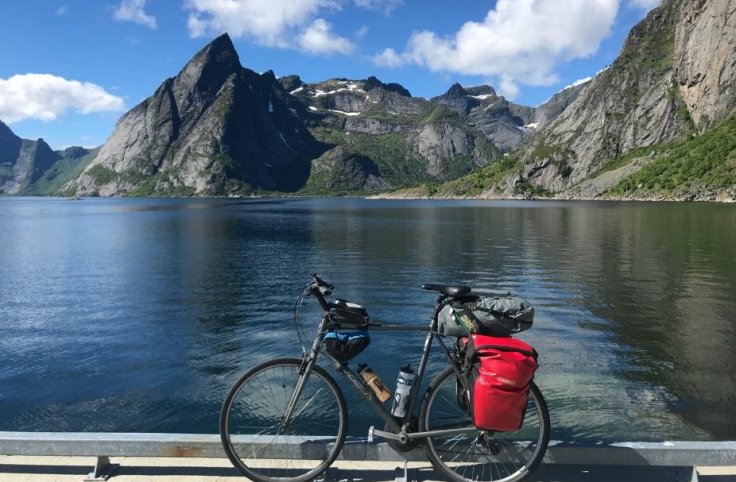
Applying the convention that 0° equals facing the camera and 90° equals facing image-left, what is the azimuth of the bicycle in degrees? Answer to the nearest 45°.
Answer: approximately 90°
